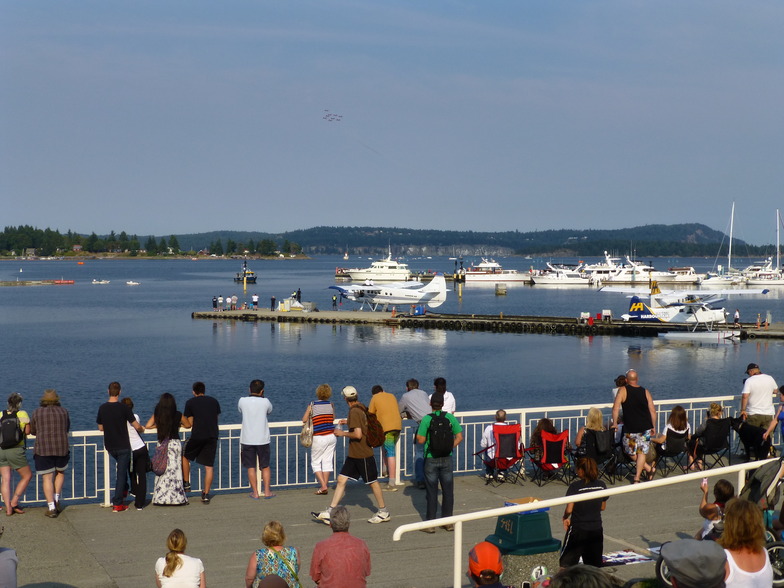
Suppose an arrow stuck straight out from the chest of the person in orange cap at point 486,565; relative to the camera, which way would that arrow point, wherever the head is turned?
away from the camera

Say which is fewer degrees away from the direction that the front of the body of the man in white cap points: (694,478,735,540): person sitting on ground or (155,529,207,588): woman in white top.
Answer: the woman in white top

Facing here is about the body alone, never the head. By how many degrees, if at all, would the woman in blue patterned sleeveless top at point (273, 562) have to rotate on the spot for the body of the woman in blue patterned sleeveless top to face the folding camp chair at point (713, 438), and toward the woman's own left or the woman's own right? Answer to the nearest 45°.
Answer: approximately 45° to the woman's own right

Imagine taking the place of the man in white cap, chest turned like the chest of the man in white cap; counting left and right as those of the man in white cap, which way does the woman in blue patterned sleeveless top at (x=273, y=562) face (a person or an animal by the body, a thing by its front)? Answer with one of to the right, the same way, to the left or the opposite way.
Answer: to the right

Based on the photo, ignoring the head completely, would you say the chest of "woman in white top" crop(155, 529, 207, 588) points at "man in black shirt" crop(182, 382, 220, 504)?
yes

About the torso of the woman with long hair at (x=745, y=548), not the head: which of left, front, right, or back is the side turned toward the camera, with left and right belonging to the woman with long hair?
back

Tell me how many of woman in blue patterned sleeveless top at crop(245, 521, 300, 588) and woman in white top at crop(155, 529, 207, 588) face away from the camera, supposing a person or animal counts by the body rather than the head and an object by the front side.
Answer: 2

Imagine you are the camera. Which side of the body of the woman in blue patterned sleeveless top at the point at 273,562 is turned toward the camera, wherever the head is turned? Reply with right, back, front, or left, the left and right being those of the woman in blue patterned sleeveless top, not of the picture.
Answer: back

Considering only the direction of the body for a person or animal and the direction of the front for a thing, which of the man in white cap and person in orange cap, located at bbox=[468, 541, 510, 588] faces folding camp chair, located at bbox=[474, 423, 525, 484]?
the person in orange cap

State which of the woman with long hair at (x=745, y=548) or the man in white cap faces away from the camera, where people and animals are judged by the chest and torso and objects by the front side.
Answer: the woman with long hair

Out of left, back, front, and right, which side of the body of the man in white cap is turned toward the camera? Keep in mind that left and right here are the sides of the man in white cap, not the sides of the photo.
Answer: left

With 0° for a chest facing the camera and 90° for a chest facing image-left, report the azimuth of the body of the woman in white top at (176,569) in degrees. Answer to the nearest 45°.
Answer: approximately 180°
